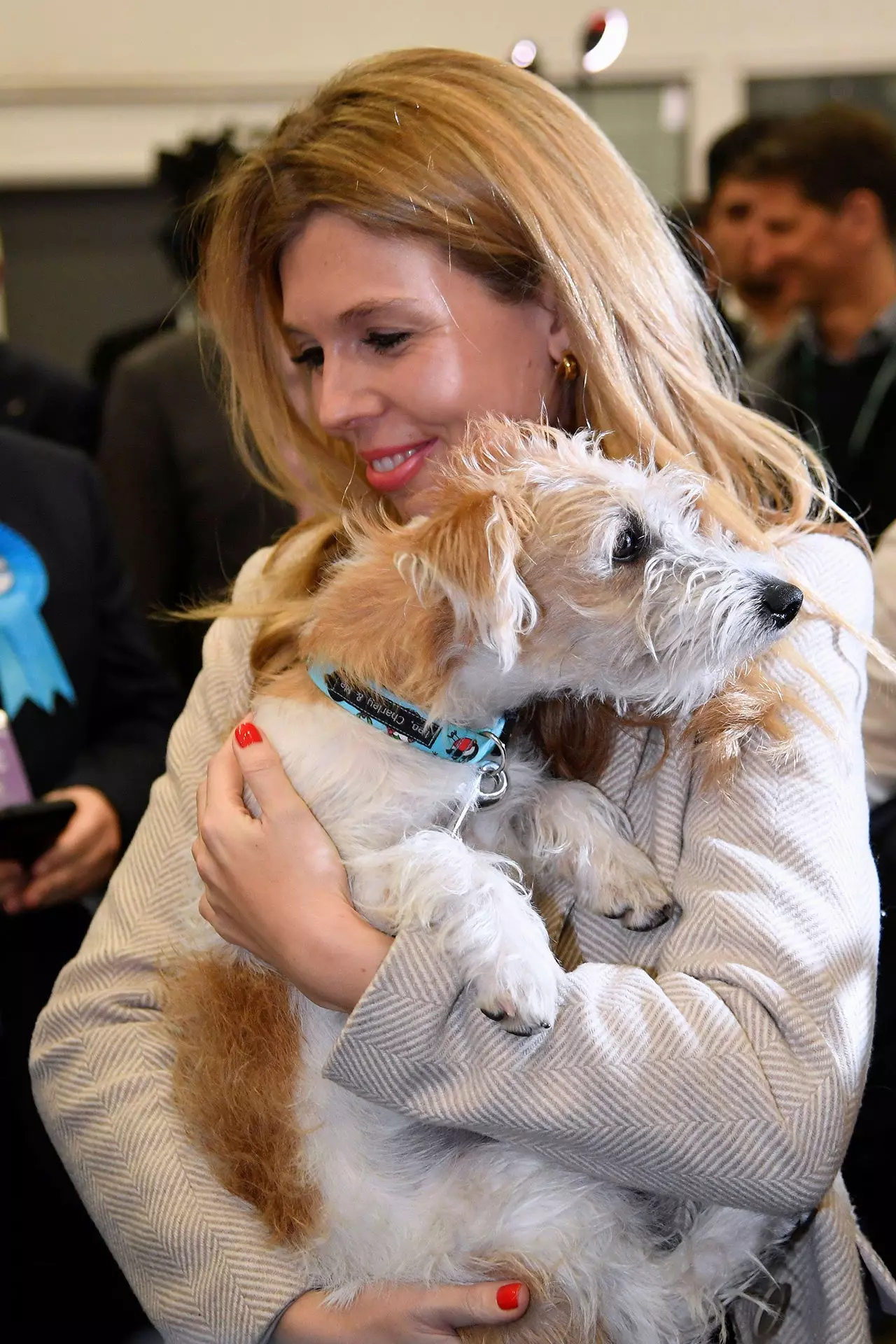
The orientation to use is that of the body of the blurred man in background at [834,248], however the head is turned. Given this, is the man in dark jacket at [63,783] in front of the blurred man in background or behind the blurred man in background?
in front

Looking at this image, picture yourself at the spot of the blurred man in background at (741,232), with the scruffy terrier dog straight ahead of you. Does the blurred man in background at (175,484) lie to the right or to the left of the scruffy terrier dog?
right

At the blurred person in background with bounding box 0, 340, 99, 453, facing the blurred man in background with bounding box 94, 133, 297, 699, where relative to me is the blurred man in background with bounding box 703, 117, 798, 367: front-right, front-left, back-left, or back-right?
front-left

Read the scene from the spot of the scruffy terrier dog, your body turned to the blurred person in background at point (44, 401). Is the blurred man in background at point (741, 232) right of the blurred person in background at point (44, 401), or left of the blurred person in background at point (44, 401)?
right

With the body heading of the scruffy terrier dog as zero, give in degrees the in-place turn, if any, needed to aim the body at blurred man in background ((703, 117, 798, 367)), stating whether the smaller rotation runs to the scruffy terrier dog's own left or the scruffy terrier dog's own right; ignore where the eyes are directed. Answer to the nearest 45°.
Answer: approximately 90° to the scruffy terrier dog's own left

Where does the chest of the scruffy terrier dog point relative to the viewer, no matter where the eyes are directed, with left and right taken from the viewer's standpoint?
facing to the right of the viewer

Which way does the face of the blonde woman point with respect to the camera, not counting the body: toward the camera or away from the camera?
toward the camera

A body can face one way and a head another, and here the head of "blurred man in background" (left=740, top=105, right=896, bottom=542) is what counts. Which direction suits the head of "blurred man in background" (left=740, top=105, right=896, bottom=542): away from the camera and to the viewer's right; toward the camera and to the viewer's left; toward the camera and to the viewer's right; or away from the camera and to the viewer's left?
toward the camera and to the viewer's left

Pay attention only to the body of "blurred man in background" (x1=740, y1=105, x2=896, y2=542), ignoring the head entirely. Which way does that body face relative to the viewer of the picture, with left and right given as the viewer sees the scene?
facing the viewer and to the left of the viewer

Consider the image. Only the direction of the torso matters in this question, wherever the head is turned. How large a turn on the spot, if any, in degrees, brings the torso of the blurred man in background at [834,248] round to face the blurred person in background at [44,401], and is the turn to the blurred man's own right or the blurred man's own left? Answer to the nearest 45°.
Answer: approximately 45° to the blurred man's own right

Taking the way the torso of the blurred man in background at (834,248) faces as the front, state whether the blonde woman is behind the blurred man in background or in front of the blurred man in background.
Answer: in front
